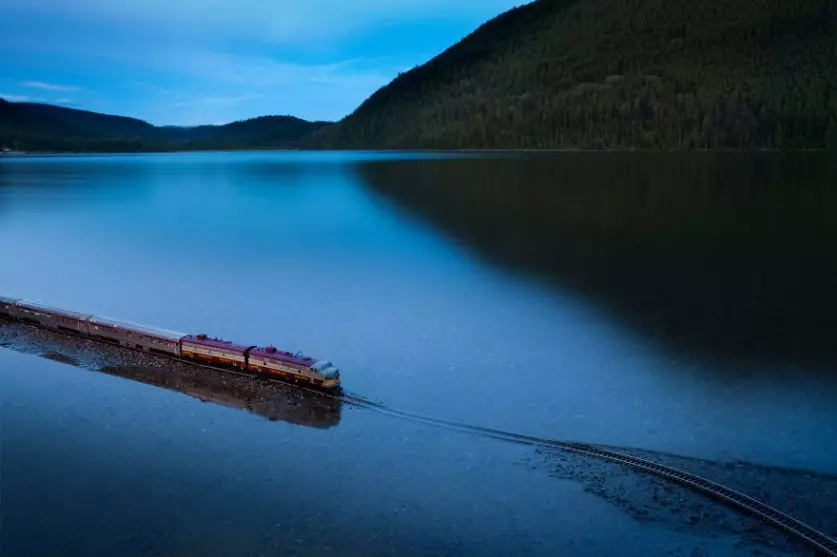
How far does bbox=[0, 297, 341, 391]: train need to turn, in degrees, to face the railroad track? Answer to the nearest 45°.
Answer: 0° — it already faces it

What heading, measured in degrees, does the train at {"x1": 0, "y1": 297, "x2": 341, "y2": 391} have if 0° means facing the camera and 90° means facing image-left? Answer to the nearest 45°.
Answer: approximately 315°
